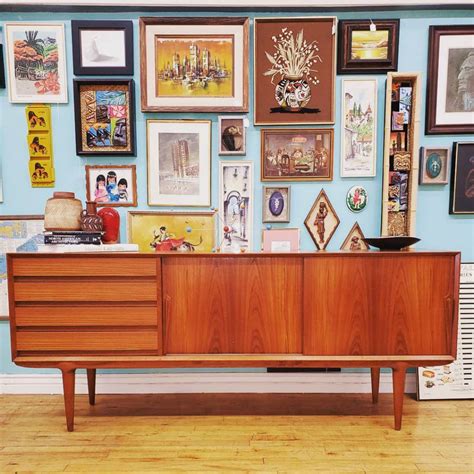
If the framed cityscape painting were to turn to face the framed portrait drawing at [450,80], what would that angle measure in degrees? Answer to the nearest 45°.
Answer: approximately 90° to its left

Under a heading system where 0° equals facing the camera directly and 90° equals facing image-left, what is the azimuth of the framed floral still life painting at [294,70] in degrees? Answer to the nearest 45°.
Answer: approximately 0°

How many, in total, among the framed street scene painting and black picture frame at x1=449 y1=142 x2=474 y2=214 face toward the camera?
2

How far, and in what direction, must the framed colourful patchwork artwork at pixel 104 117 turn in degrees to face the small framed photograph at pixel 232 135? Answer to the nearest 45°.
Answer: approximately 90° to its left

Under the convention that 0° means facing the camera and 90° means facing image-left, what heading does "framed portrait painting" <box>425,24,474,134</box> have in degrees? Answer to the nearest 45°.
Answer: approximately 0°

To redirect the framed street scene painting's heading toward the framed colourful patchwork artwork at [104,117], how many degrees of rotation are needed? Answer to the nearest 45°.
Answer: approximately 90° to its right

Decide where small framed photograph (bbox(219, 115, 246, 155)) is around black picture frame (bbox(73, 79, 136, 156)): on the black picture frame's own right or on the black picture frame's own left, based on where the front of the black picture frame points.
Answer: on the black picture frame's own left
